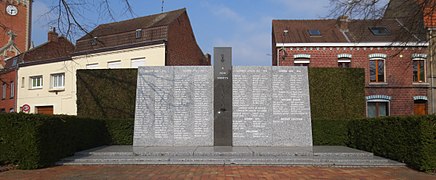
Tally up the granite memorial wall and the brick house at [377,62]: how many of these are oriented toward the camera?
2

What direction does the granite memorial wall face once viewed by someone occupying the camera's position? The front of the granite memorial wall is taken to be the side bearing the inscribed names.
facing the viewer

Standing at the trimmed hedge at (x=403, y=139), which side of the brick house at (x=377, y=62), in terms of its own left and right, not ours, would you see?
front

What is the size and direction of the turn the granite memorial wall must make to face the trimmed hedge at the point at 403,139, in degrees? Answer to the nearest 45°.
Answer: approximately 45° to its left

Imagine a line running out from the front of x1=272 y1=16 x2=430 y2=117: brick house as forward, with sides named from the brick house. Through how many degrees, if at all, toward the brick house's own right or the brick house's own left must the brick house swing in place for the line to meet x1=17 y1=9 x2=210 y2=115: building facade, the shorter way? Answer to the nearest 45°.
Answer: approximately 90° to the brick house's own right

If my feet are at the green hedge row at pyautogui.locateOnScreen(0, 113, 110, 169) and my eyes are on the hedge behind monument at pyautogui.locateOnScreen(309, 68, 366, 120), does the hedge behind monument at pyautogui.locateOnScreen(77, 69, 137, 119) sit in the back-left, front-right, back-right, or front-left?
front-left

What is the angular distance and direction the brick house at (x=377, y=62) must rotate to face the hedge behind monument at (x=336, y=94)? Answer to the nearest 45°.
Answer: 0° — it already faces it

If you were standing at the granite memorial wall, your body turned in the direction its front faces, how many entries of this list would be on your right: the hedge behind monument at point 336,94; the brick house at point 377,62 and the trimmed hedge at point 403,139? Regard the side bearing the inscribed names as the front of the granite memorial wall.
0

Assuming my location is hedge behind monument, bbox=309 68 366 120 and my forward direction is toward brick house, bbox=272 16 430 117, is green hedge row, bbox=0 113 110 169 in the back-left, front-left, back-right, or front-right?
back-left

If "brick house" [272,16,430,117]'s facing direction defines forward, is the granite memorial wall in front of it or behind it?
in front

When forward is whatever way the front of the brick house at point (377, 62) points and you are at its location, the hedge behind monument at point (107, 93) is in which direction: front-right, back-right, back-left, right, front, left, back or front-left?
front-right

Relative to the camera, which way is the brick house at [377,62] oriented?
toward the camera

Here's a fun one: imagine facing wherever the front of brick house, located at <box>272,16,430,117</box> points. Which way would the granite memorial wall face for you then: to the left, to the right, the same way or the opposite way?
the same way

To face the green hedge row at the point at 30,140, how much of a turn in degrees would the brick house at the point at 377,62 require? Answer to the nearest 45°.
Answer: approximately 45° to its right

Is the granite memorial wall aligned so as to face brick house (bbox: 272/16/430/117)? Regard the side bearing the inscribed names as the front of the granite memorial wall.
no

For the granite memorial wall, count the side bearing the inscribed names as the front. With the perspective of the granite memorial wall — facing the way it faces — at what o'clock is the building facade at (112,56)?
The building facade is roughly at 5 o'clock from the granite memorial wall.
